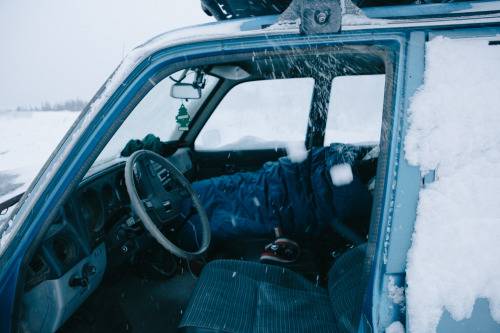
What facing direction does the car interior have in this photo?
to the viewer's left
